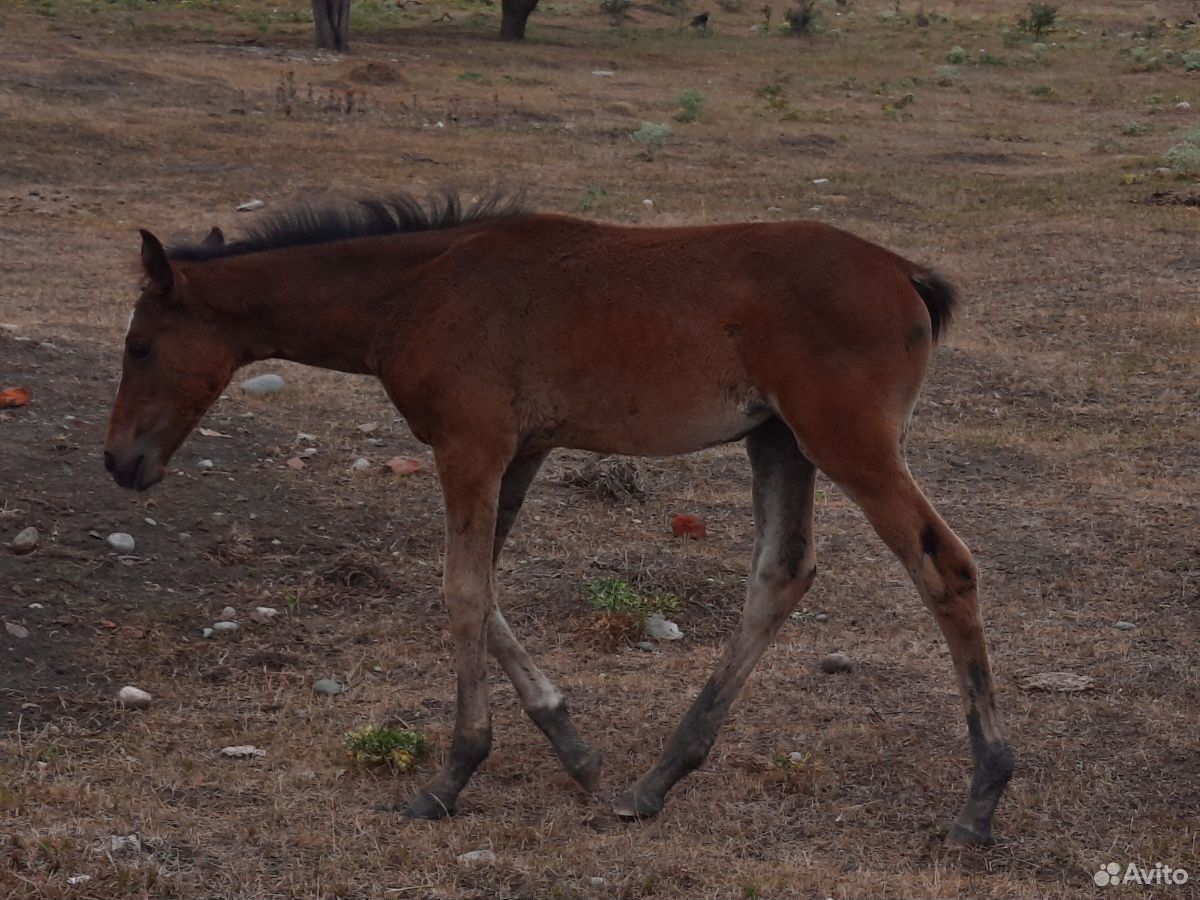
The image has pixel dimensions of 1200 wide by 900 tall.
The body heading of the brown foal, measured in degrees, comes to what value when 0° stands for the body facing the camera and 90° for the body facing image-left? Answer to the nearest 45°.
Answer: approximately 90°

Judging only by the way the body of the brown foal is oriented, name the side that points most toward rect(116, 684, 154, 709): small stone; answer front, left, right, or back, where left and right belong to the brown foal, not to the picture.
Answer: front

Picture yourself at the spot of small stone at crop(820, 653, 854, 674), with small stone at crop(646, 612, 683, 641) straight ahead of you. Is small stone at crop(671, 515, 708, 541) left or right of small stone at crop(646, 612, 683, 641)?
right

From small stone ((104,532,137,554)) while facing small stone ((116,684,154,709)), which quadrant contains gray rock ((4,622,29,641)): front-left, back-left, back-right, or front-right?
front-right

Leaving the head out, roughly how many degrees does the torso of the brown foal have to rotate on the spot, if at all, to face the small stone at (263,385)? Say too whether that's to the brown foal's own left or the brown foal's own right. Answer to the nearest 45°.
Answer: approximately 45° to the brown foal's own right

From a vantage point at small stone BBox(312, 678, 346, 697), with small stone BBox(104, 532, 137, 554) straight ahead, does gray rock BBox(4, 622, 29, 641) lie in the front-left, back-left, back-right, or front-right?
front-left

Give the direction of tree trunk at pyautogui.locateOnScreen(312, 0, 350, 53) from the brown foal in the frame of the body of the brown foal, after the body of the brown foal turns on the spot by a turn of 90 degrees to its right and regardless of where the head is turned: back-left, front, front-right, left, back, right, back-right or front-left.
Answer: front

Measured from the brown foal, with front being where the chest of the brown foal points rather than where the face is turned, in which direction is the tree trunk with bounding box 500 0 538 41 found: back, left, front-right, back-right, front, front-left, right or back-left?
right

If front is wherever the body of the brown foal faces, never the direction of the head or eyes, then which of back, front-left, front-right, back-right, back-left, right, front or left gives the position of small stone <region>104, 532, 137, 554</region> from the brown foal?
front-right

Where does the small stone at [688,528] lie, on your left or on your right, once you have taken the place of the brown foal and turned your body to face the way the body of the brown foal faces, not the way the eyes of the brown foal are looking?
on your right

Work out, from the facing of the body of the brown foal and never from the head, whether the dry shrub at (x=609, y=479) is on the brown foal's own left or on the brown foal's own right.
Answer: on the brown foal's own right

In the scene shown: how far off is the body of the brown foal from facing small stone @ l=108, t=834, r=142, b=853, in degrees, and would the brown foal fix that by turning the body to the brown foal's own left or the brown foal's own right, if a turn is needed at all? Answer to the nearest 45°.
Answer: approximately 45° to the brown foal's own left
